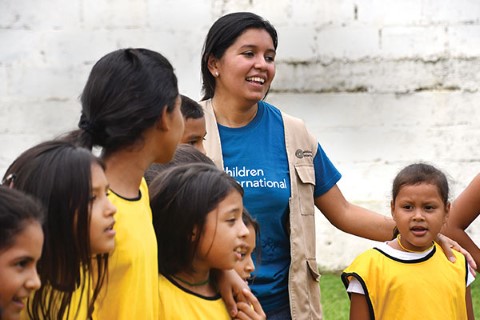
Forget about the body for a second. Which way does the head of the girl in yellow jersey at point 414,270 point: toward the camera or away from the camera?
toward the camera

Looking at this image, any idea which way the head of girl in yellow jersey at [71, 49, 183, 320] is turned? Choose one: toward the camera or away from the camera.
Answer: away from the camera

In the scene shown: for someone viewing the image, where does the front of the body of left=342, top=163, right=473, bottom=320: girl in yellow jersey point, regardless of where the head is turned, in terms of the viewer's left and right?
facing the viewer

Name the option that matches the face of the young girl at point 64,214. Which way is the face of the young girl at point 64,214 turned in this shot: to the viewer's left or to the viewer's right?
to the viewer's right

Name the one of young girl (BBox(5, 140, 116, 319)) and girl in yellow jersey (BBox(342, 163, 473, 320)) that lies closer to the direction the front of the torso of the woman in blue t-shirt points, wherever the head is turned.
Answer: the young girl

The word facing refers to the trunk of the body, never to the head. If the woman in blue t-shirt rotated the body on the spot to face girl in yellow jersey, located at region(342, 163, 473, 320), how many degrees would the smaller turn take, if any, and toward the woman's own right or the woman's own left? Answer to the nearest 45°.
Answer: approximately 90° to the woman's own left

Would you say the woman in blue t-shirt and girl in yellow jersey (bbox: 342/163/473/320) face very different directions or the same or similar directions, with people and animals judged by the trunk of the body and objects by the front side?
same or similar directions

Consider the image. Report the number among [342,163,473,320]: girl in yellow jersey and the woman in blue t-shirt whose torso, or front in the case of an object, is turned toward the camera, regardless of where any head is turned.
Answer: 2

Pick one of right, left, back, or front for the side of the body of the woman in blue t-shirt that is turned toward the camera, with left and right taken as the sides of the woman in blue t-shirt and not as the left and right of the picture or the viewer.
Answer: front

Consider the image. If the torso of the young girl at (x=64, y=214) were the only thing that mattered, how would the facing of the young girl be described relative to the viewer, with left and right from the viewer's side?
facing to the right of the viewer
